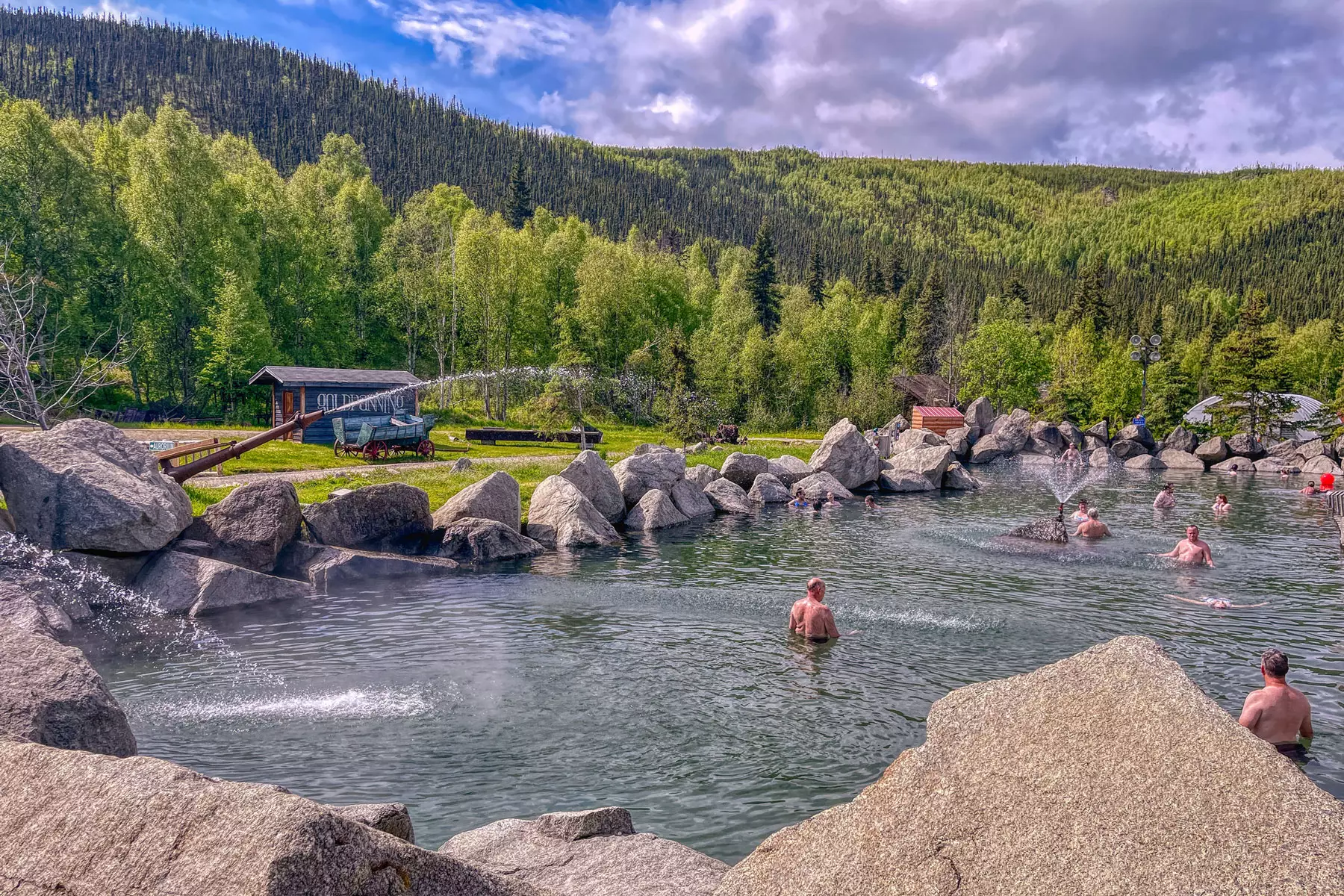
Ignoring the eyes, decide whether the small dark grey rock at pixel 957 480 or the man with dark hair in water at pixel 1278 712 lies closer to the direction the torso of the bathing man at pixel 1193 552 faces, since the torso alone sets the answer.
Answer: the man with dark hair in water

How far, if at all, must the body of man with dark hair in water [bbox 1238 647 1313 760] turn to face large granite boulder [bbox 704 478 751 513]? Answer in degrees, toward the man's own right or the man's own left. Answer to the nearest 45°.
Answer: approximately 45° to the man's own left

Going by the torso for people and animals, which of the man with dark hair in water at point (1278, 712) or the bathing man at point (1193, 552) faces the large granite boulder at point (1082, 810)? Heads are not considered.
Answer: the bathing man

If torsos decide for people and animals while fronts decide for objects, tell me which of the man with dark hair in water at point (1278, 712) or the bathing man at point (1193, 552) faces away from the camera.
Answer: the man with dark hair in water

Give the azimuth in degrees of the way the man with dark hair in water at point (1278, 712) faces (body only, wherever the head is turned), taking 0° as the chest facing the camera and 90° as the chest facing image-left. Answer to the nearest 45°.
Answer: approximately 180°

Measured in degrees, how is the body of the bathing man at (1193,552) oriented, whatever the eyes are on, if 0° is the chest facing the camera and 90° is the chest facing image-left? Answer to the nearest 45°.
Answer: approximately 0°

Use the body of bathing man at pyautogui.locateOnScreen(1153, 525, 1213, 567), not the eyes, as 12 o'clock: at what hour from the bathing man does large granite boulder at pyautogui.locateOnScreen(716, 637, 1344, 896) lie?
The large granite boulder is roughly at 12 o'clock from the bathing man.

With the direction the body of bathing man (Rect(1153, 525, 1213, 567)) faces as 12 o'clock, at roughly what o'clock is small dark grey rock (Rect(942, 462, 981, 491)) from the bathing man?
The small dark grey rock is roughly at 5 o'clock from the bathing man.

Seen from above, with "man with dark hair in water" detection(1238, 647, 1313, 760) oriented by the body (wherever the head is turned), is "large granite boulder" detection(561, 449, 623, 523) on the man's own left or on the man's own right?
on the man's own left

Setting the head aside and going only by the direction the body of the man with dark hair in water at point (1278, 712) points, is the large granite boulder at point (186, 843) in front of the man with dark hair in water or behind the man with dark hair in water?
behind

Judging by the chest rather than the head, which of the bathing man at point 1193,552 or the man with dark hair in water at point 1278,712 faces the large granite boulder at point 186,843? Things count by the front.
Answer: the bathing man

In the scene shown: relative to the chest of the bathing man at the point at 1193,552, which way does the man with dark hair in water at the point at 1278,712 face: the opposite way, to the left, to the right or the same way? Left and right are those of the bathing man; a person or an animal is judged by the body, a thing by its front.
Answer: the opposite way
